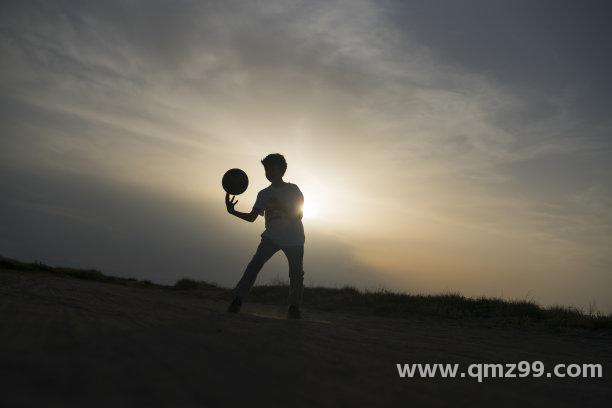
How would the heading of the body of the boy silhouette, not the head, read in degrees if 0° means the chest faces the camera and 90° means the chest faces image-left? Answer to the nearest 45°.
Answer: approximately 45°
